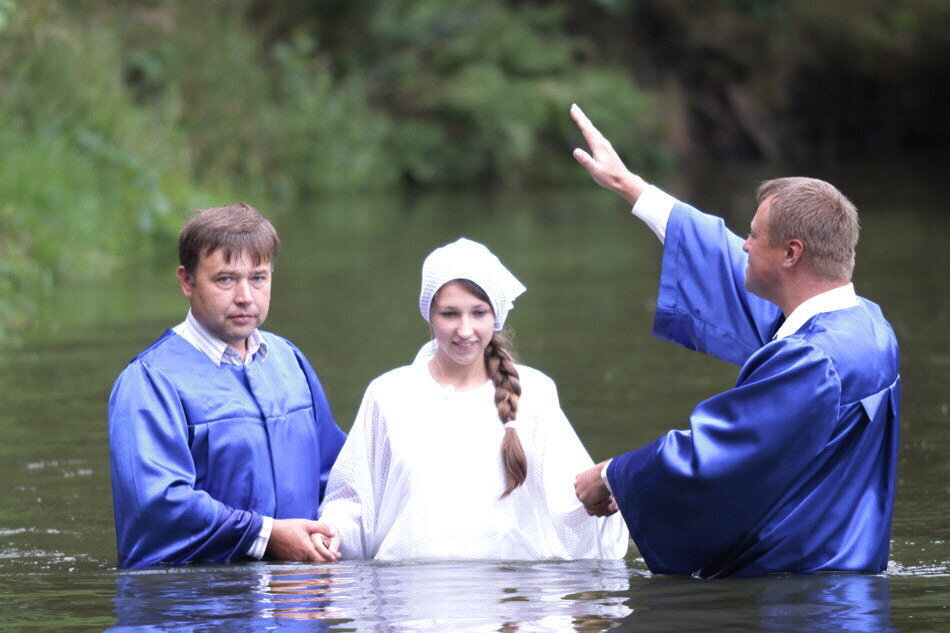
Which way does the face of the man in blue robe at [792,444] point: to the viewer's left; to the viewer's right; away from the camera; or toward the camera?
to the viewer's left

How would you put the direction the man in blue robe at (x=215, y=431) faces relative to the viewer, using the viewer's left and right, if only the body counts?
facing the viewer and to the right of the viewer

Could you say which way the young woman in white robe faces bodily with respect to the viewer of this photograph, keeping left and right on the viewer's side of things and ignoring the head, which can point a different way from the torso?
facing the viewer

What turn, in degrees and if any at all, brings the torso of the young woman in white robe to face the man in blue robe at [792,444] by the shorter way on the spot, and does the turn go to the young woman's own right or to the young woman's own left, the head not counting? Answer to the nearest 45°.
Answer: approximately 45° to the young woman's own left

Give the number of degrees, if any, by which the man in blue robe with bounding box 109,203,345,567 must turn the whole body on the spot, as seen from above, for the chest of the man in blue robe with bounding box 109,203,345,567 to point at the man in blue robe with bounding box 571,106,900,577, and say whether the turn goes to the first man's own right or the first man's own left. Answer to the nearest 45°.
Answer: approximately 45° to the first man's own left

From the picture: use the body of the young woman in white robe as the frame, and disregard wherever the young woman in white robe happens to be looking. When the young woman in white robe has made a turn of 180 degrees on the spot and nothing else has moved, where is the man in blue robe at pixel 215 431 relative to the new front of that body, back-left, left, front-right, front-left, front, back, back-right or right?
left

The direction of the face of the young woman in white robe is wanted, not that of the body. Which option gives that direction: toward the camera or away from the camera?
toward the camera
